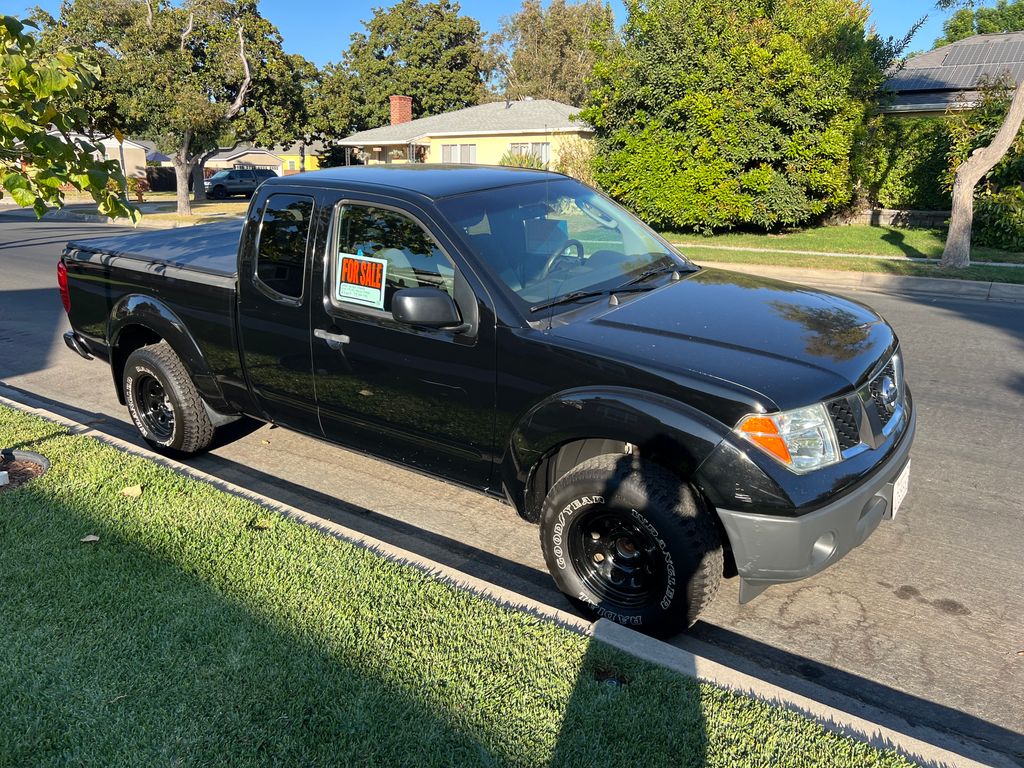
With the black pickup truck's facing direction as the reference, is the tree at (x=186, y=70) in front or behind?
behind

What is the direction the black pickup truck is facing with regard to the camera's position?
facing the viewer and to the right of the viewer

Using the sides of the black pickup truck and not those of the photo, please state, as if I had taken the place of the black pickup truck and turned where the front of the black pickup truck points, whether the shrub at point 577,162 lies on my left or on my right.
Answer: on my left

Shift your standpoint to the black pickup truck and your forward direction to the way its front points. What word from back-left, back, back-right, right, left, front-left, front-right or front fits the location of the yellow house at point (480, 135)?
back-left

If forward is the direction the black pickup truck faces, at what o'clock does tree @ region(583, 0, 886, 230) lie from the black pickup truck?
The tree is roughly at 8 o'clock from the black pickup truck.

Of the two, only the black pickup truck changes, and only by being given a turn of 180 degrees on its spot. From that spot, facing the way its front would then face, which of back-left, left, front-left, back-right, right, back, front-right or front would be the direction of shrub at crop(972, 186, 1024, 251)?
right

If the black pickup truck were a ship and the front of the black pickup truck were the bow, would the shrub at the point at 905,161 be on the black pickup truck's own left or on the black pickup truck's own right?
on the black pickup truck's own left

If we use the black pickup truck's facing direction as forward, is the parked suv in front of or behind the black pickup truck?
behind
